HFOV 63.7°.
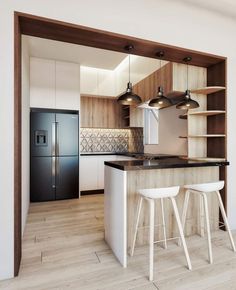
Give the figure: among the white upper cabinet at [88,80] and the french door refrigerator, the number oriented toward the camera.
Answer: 2

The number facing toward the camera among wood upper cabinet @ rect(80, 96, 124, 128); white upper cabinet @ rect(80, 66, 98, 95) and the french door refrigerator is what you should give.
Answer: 3

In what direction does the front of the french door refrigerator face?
toward the camera

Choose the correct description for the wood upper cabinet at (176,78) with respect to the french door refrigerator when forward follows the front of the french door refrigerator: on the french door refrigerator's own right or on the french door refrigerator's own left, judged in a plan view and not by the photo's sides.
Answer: on the french door refrigerator's own left

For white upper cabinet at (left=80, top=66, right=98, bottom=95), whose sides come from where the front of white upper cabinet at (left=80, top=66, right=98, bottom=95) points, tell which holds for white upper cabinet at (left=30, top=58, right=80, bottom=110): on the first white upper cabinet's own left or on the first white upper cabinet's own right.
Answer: on the first white upper cabinet's own right

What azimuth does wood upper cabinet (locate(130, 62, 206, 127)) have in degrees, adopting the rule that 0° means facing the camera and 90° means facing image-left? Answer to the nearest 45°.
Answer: approximately 45°

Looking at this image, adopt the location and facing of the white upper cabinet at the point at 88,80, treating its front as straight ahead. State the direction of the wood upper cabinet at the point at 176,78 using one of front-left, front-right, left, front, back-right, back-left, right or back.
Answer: front-left

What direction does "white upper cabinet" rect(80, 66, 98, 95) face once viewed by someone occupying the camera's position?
facing the viewer

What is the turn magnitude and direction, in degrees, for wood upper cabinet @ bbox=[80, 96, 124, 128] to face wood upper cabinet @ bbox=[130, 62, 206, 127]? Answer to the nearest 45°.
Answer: approximately 45° to its left

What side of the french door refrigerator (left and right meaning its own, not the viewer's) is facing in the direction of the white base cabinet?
left

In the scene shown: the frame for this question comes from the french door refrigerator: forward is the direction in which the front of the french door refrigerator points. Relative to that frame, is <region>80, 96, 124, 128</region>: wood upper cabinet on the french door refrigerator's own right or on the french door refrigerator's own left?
on the french door refrigerator's own left
